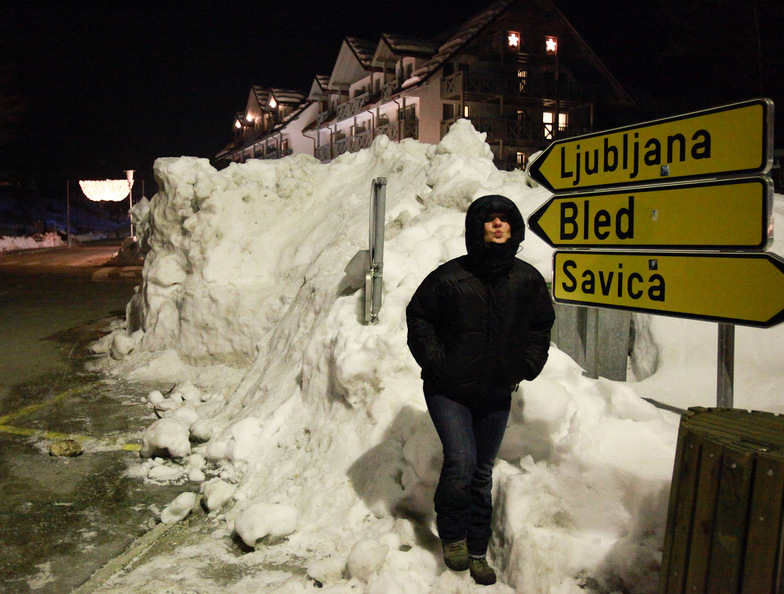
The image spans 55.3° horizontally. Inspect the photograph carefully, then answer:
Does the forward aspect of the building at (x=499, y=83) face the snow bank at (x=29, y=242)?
no

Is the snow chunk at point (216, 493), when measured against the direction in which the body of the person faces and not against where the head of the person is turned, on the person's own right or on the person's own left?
on the person's own right

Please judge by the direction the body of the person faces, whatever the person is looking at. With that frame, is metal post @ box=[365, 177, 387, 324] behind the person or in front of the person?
behind

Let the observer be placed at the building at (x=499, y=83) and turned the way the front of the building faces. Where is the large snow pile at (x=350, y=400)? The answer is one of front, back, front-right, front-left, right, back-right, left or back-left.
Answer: front-left

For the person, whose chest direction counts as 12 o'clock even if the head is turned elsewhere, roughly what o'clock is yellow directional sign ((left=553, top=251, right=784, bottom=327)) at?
The yellow directional sign is roughly at 9 o'clock from the person.

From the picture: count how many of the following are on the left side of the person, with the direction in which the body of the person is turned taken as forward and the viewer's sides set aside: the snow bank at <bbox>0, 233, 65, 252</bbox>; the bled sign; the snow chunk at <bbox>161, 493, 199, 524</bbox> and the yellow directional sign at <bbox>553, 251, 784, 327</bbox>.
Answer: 2

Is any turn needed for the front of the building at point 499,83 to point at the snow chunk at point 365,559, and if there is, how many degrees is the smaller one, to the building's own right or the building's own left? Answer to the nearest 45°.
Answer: approximately 45° to the building's own left

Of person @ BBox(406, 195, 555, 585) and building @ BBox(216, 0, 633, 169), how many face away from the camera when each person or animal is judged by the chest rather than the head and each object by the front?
0

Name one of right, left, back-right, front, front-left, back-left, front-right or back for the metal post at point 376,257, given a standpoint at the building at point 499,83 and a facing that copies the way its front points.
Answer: front-left

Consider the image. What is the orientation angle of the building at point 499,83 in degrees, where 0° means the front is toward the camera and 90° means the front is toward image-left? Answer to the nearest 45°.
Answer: approximately 45°

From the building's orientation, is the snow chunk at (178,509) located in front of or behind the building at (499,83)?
in front

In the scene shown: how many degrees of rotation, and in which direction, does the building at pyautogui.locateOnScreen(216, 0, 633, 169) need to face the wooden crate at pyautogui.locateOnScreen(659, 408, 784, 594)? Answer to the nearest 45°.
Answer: approximately 45° to its left

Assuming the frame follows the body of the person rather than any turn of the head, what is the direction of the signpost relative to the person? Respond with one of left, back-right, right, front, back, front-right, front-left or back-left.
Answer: left

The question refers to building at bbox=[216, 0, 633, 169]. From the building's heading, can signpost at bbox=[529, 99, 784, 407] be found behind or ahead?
ahead

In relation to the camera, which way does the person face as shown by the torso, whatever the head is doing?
toward the camera

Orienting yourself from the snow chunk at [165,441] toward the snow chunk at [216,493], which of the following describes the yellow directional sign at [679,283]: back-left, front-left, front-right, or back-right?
front-left

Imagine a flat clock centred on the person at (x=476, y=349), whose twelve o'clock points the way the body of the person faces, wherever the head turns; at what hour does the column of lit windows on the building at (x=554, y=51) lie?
The column of lit windows on the building is roughly at 6 o'clock from the person.

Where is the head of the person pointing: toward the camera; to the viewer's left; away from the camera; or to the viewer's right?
toward the camera

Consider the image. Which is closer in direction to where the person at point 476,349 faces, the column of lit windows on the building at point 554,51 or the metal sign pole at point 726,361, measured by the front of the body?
the metal sign pole
